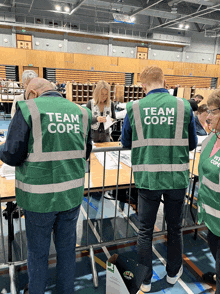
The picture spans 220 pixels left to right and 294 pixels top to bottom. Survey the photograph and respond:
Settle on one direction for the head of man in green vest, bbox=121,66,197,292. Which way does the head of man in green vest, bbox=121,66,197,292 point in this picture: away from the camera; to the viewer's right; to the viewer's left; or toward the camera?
away from the camera

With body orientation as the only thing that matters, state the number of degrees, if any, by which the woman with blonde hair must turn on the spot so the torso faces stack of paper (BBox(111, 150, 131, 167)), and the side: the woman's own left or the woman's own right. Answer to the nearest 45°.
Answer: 0° — they already face it

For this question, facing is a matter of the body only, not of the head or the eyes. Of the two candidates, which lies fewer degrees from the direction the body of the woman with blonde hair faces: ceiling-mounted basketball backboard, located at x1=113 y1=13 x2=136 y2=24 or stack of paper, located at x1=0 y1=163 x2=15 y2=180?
the stack of paper

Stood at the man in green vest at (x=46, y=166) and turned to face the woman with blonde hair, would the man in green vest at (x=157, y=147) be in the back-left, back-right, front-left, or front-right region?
front-right

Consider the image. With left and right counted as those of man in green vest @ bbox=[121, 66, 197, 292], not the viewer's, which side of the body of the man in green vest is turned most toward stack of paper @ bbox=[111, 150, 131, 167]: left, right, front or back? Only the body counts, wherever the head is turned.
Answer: front

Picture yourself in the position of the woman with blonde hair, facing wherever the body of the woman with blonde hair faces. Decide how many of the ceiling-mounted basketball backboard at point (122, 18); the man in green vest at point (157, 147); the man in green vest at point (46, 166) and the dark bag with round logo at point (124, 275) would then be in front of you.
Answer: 3

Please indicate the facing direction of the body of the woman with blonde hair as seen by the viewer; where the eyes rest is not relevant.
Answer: toward the camera

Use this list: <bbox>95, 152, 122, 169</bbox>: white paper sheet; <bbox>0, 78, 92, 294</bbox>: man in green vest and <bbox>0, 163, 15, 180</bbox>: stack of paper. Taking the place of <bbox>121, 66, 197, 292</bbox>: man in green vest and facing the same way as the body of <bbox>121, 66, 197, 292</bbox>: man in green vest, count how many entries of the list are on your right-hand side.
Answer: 0

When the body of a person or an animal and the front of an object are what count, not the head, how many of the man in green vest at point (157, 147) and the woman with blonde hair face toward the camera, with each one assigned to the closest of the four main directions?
1

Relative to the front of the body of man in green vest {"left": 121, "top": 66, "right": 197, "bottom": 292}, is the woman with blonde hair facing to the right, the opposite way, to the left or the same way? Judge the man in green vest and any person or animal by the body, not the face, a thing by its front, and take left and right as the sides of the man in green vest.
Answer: the opposite way

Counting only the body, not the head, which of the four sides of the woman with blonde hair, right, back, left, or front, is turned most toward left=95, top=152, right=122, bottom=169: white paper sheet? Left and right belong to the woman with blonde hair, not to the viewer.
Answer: front

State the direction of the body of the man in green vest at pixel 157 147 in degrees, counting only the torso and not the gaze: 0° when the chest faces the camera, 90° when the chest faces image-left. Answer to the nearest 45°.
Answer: approximately 180°

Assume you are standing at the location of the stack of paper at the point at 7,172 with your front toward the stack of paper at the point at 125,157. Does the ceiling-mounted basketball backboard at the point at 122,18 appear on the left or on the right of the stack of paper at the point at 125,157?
left

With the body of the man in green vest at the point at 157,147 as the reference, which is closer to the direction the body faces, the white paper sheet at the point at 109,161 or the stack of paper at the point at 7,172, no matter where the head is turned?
the white paper sheet

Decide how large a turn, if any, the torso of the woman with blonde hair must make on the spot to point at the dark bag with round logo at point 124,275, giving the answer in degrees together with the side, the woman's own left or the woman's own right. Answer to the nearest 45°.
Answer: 0° — they already face it

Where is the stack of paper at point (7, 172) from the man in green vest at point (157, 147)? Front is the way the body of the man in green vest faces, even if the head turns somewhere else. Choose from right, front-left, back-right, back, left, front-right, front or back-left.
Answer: left

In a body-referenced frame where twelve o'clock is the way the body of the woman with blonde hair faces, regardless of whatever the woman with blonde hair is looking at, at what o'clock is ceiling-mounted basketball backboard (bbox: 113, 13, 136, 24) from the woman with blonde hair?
The ceiling-mounted basketball backboard is roughly at 6 o'clock from the woman with blonde hair.
